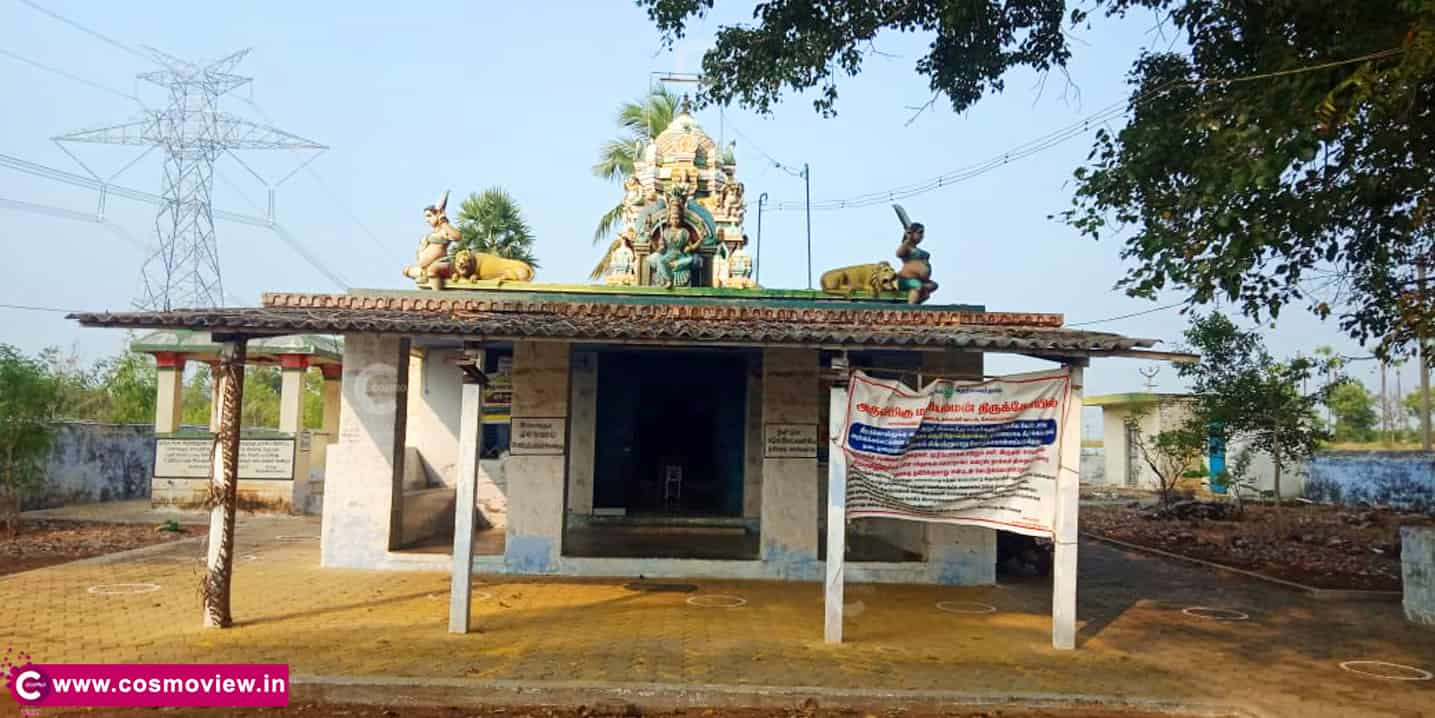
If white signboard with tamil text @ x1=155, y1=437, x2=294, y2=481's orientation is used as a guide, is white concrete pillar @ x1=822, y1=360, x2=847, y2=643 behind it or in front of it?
in front

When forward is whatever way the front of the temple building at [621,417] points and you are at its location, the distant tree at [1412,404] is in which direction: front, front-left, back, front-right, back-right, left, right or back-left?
back-left

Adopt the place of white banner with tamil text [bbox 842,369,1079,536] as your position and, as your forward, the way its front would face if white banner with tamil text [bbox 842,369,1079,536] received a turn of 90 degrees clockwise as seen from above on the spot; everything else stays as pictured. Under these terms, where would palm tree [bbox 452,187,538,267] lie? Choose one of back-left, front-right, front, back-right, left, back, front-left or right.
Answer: front-right

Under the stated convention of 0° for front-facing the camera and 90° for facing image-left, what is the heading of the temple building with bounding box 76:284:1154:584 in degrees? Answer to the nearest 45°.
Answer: approximately 0°

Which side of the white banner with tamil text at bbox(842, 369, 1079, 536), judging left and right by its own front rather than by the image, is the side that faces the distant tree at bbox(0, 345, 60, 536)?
right

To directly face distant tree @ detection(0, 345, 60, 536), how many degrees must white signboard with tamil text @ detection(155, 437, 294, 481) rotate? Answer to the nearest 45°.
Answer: approximately 45° to its right

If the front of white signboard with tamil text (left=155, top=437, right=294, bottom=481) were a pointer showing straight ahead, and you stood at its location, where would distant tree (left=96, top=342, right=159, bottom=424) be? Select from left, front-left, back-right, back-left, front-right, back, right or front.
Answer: back

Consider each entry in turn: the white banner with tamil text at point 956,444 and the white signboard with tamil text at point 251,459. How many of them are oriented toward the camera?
2
